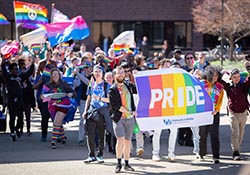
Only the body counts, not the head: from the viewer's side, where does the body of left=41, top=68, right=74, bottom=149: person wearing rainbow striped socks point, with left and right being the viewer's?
facing the viewer

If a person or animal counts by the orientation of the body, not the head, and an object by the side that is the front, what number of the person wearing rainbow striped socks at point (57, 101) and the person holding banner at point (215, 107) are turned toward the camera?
2

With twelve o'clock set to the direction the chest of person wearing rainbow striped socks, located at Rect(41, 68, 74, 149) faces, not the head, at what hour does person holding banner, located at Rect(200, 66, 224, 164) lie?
person holding banner, located at Rect(200, 66, 224, 164) is roughly at 10 o'clock from person wearing rainbow striped socks, located at Rect(41, 68, 74, 149).

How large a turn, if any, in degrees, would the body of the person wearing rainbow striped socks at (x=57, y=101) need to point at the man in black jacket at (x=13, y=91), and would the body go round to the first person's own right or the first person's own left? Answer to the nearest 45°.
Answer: approximately 135° to the first person's own right

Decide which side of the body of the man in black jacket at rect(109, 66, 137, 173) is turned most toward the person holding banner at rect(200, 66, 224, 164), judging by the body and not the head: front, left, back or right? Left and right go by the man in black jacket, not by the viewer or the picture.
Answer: left

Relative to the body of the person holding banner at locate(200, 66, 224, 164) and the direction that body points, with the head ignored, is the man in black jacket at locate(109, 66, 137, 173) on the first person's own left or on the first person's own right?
on the first person's own right
